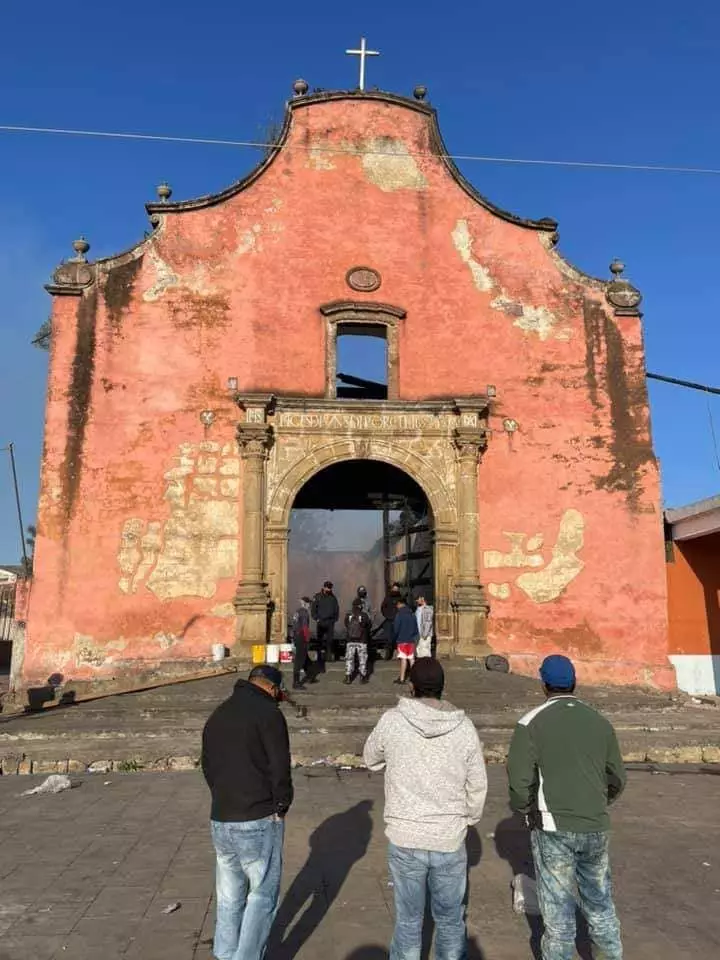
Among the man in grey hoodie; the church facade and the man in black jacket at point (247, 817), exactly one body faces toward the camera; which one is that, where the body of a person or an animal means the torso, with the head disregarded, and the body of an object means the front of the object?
the church facade

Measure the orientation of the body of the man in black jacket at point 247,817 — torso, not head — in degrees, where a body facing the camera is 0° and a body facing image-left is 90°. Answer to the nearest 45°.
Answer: approximately 225°

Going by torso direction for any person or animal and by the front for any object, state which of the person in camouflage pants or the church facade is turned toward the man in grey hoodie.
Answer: the church facade

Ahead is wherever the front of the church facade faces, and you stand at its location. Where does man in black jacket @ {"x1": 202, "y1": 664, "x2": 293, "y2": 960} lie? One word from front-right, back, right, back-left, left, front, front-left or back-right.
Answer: front

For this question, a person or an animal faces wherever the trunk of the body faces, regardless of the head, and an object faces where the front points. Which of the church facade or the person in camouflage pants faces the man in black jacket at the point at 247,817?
the church facade

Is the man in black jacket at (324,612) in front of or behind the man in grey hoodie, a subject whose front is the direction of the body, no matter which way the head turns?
in front

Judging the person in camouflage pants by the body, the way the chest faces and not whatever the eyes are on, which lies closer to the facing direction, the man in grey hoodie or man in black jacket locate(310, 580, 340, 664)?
the man in black jacket

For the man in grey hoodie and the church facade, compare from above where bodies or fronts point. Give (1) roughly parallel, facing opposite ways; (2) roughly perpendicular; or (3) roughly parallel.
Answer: roughly parallel, facing opposite ways

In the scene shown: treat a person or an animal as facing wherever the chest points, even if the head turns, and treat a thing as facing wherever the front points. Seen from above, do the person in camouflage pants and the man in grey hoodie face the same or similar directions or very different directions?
same or similar directions

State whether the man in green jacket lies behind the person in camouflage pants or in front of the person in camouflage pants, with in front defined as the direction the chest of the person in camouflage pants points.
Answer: behind

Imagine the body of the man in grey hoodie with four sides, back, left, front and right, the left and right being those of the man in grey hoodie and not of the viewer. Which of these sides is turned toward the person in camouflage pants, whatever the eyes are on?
front

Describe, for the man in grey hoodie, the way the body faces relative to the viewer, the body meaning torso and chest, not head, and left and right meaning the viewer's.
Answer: facing away from the viewer

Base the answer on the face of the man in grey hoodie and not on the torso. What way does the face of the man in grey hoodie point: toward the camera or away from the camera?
away from the camera

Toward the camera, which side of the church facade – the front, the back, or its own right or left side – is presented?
front

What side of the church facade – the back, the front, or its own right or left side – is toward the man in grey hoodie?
front

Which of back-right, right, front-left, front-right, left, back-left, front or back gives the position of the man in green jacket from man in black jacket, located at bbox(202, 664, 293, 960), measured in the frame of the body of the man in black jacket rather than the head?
front-right

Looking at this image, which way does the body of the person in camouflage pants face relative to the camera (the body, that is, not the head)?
away from the camera

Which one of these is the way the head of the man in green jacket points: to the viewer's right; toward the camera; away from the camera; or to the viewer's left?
away from the camera
